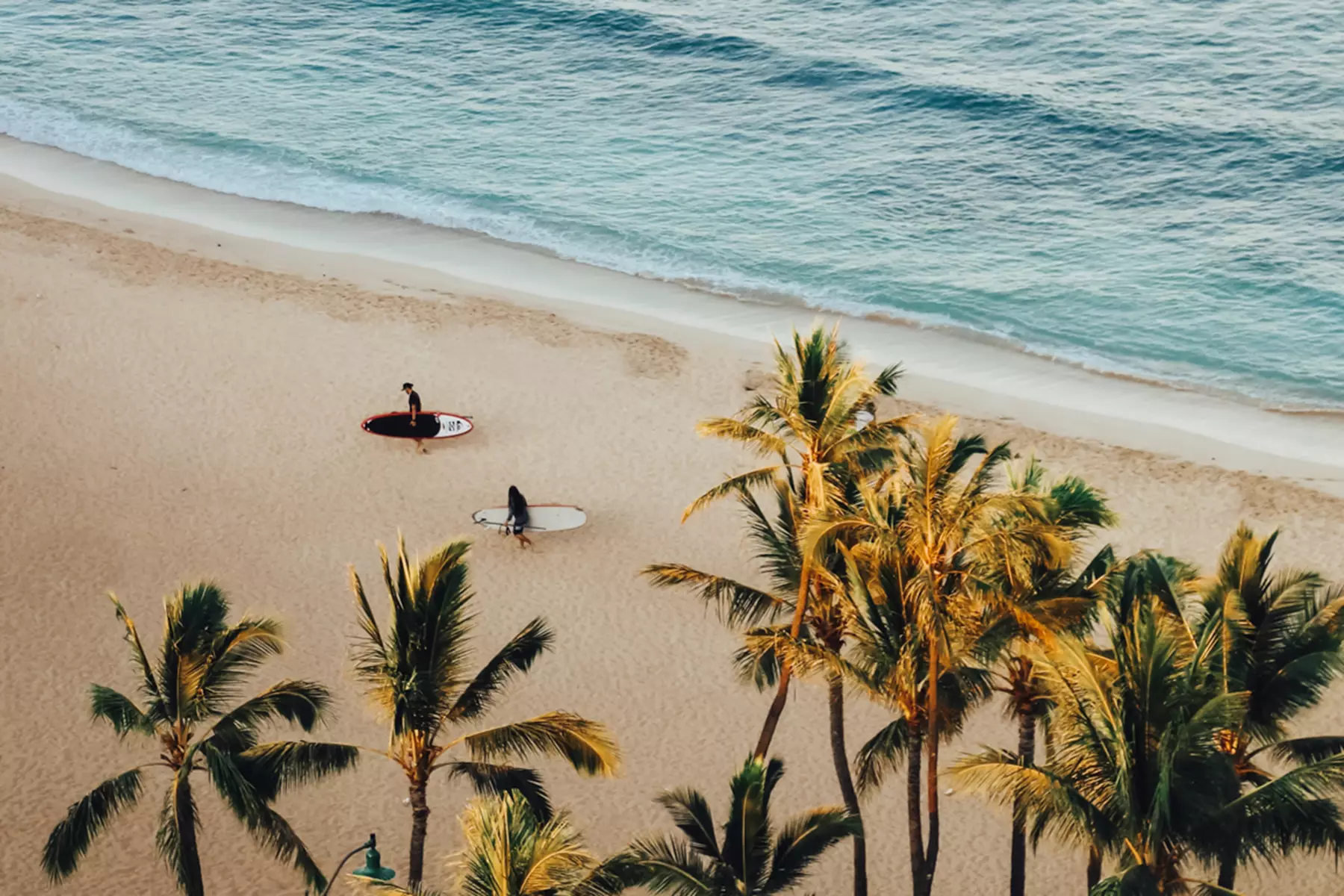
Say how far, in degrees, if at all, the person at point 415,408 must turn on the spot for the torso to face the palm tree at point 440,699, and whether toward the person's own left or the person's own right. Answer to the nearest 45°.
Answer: approximately 90° to the person's own left

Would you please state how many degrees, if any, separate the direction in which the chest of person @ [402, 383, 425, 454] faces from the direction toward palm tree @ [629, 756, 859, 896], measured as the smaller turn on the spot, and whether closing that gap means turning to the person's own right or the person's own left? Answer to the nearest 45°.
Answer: approximately 90° to the person's own left

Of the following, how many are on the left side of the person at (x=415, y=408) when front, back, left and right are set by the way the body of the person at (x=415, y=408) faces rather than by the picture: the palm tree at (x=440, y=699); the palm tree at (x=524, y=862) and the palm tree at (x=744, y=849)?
3

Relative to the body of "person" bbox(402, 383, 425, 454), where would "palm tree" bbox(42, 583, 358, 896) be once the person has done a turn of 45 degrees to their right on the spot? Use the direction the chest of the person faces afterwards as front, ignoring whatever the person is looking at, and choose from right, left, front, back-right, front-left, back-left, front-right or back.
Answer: back-left

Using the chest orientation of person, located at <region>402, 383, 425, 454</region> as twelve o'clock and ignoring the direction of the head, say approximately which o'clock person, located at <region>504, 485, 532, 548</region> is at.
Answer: person, located at <region>504, 485, 532, 548</region> is roughly at 8 o'clock from person, located at <region>402, 383, 425, 454</region>.

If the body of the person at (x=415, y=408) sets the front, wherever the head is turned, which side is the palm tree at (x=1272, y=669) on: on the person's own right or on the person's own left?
on the person's own left

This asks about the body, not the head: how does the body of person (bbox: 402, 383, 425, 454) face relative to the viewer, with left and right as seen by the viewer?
facing to the left of the viewer

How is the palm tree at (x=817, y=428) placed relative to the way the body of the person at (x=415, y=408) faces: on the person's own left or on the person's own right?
on the person's own left

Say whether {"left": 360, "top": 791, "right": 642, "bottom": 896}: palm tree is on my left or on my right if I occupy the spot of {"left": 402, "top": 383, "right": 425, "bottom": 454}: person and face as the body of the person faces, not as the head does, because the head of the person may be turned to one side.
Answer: on my left
